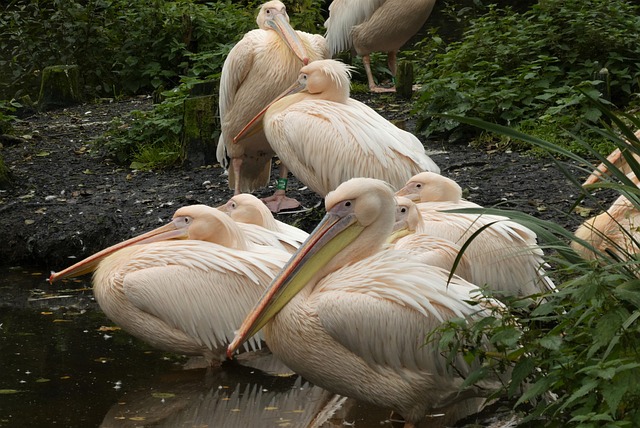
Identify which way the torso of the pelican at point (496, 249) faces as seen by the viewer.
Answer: to the viewer's left

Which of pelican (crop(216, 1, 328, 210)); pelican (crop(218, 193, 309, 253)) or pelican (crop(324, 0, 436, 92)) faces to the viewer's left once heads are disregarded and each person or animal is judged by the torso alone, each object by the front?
pelican (crop(218, 193, 309, 253))

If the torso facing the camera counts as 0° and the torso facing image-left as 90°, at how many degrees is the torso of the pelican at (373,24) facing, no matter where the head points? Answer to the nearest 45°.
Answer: approximately 270°

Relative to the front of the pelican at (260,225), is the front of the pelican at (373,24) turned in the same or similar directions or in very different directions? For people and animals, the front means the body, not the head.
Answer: very different directions

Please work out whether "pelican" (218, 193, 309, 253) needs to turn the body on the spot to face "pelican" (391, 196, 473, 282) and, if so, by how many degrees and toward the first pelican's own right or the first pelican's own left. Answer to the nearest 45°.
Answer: approximately 135° to the first pelican's own left

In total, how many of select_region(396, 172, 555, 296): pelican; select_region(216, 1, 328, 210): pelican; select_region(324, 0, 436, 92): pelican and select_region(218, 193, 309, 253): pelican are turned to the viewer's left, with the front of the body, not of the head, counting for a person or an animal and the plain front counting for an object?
2

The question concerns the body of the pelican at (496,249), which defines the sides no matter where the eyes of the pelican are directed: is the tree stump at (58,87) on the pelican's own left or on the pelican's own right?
on the pelican's own right

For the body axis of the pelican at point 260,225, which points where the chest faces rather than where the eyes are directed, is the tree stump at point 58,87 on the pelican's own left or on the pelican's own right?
on the pelican's own right

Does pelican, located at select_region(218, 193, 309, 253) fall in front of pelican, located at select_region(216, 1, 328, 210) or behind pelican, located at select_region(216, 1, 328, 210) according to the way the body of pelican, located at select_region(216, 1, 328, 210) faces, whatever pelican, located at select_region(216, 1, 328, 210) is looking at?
in front

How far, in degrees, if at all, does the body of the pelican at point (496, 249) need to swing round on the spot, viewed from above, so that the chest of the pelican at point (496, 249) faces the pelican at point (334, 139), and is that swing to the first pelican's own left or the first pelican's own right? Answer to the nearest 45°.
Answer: approximately 45° to the first pelican's own right

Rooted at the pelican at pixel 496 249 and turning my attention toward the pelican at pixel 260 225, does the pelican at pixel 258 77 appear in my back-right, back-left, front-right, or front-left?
front-right

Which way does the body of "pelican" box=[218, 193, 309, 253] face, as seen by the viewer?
to the viewer's left

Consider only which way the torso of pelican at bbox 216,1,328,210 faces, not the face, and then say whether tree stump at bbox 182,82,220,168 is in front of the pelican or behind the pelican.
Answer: behind

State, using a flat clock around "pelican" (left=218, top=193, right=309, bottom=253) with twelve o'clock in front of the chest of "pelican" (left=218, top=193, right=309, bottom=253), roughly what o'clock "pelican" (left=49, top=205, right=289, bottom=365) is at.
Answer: "pelican" (left=49, top=205, right=289, bottom=365) is roughly at 10 o'clock from "pelican" (left=218, top=193, right=309, bottom=253).
